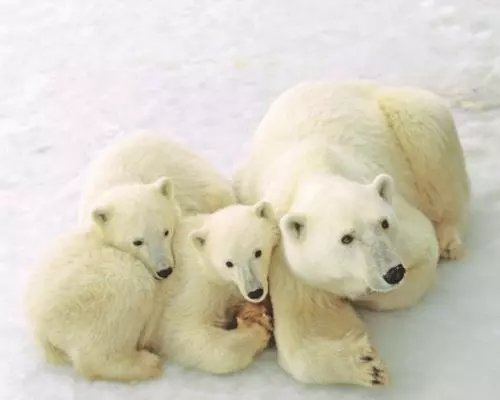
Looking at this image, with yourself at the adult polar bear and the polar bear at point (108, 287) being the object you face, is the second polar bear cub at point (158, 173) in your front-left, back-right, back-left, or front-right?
front-right

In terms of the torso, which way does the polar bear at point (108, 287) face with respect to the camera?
to the viewer's right

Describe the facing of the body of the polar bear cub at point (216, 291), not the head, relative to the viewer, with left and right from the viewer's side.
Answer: facing the viewer and to the right of the viewer

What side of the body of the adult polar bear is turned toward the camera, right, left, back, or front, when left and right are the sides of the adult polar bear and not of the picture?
front
